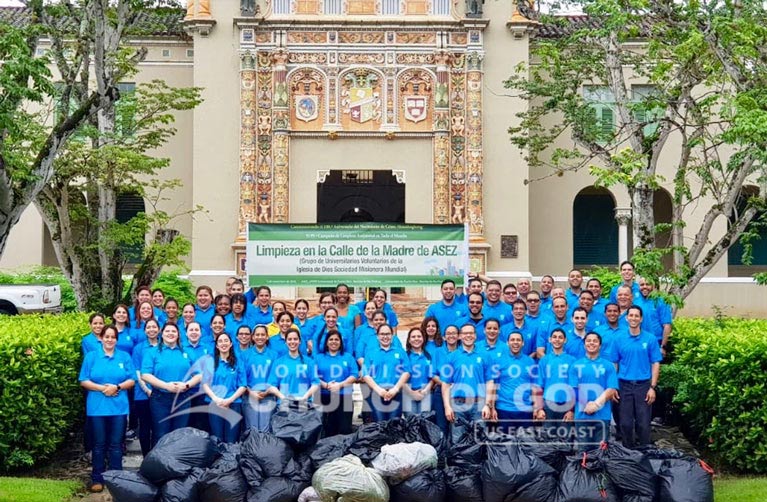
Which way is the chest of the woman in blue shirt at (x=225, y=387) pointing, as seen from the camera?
toward the camera

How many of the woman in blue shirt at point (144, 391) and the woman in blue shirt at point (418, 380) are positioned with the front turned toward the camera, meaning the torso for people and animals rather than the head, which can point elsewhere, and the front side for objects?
2

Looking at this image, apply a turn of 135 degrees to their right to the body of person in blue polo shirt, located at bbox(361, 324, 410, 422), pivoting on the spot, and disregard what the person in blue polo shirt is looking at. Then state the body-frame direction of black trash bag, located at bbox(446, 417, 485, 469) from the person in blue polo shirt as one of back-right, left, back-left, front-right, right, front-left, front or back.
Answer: back

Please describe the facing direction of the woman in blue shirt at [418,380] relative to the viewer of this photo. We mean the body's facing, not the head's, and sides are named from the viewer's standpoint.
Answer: facing the viewer

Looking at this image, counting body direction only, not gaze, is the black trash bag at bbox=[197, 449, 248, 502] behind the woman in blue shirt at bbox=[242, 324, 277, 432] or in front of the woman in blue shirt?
in front

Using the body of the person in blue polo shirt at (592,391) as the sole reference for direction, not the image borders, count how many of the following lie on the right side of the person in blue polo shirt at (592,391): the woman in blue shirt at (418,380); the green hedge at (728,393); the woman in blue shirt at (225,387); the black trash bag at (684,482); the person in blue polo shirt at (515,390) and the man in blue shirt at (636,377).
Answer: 3

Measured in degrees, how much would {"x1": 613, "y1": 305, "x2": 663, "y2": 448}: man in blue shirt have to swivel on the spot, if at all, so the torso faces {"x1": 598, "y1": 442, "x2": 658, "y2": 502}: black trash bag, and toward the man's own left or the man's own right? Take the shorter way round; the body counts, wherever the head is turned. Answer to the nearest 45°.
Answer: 0° — they already face it

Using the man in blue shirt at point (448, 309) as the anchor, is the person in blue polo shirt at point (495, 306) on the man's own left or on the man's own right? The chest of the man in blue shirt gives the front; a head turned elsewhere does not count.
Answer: on the man's own left

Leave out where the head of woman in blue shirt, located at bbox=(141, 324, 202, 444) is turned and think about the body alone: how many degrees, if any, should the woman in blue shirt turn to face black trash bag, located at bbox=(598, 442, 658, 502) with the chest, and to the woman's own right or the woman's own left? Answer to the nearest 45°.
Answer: approximately 45° to the woman's own left

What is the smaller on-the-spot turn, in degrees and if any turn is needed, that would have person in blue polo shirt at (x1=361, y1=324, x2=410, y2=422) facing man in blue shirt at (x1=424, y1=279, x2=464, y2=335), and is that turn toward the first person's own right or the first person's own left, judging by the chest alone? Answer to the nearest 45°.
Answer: approximately 135° to the first person's own left

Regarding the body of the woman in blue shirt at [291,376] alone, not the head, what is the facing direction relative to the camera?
toward the camera

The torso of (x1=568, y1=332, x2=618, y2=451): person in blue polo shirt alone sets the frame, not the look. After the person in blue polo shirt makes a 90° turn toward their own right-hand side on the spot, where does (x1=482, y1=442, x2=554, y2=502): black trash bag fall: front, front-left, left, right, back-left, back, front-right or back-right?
front-left

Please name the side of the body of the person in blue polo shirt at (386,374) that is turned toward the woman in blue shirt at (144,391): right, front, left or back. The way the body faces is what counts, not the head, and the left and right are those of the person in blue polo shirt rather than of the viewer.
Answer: right

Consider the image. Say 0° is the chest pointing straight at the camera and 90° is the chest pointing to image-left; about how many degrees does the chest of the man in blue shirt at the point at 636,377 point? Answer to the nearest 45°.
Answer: approximately 0°
